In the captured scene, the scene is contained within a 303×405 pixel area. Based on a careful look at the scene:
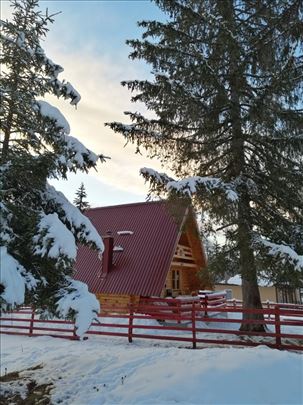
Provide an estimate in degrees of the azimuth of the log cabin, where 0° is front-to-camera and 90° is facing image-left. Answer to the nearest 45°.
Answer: approximately 315°

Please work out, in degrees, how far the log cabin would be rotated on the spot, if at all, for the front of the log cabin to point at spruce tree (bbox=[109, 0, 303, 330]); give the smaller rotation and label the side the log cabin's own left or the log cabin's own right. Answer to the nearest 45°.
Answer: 0° — it already faces it
